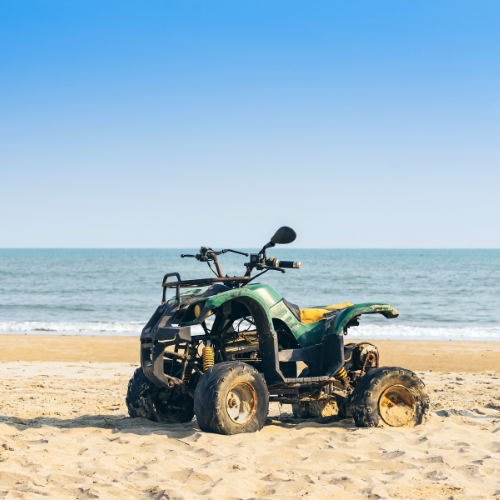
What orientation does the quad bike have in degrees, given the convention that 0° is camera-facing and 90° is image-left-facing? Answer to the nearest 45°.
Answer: approximately 45°
